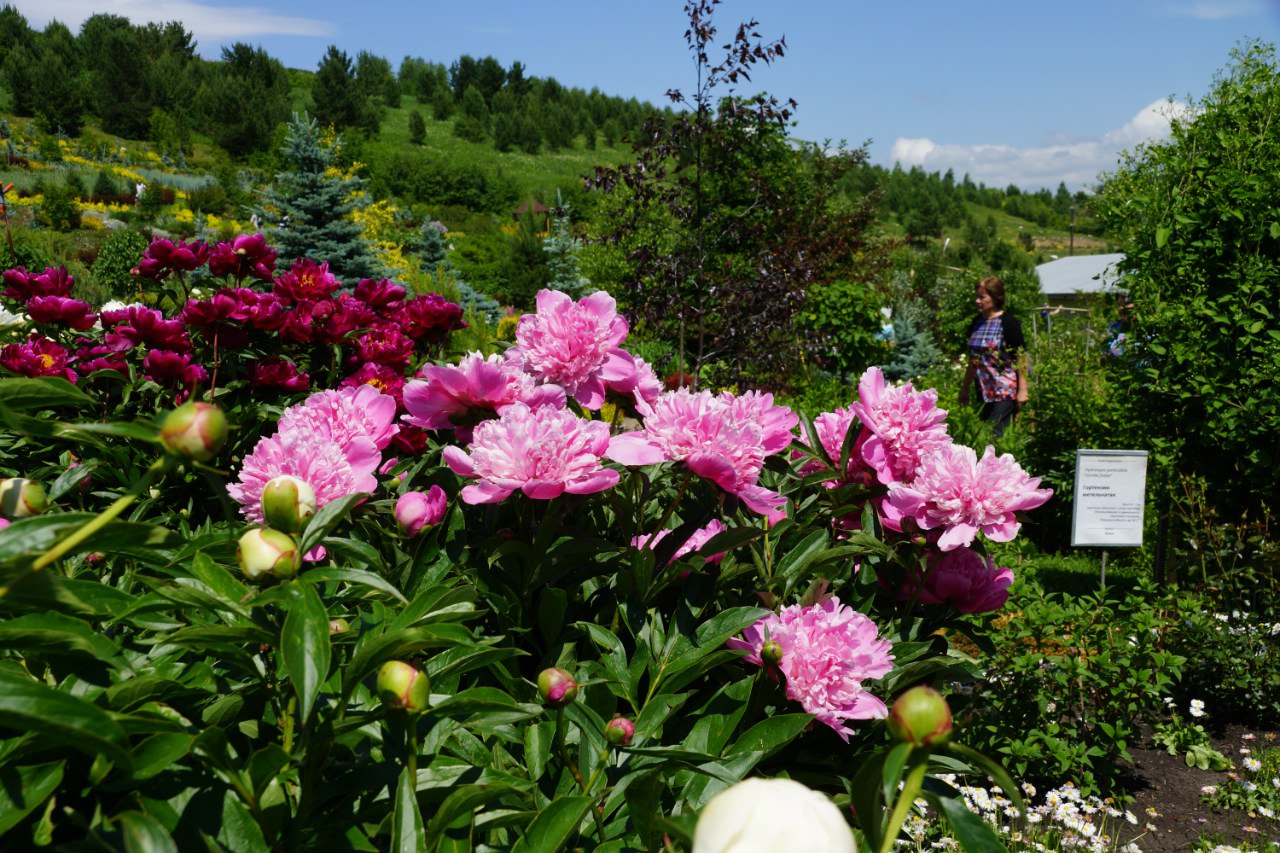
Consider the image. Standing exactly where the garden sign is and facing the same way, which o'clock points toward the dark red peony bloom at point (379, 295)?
The dark red peony bloom is roughly at 1 o'clock from the garden sign.

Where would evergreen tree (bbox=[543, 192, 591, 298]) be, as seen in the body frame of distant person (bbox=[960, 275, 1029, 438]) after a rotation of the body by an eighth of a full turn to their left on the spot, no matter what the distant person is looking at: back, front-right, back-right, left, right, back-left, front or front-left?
back-right

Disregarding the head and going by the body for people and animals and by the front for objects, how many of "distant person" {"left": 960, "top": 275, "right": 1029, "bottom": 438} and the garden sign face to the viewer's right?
0

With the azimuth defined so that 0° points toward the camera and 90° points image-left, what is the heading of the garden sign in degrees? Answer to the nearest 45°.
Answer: approximately 0°

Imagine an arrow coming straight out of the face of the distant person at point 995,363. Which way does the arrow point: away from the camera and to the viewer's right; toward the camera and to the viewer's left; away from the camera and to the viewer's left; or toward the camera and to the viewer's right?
toward the camera and to the viewer's left

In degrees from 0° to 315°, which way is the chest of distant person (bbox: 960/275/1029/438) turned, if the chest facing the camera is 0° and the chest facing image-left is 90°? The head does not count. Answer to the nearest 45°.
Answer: approximately 45°

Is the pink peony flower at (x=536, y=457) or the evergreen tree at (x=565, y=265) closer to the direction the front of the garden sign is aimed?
the pink peony flower

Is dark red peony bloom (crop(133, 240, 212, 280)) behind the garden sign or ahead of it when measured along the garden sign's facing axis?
ahead

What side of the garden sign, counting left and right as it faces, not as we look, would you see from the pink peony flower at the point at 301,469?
front

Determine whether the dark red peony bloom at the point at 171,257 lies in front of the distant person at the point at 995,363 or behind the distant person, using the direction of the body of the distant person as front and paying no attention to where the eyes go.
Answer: in front
